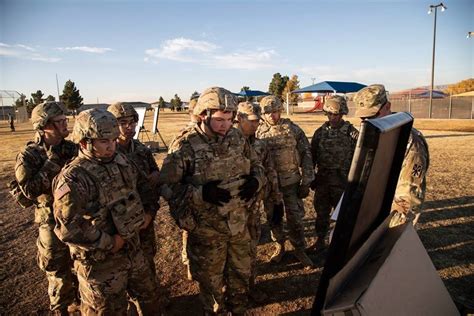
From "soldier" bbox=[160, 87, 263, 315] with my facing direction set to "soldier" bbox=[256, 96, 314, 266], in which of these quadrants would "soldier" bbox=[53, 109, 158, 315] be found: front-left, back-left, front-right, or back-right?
back-left

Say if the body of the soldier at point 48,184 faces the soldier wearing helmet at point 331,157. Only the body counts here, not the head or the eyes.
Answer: yes

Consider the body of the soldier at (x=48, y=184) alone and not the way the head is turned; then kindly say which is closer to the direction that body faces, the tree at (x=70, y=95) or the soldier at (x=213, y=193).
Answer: the soldier

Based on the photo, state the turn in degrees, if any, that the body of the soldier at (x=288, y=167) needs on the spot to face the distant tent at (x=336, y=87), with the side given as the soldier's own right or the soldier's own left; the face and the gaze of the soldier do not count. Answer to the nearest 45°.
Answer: approximately 180°

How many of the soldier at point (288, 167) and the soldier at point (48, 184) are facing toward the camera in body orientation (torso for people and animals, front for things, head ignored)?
1

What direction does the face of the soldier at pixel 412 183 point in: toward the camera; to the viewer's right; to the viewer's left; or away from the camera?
to the viewer's left

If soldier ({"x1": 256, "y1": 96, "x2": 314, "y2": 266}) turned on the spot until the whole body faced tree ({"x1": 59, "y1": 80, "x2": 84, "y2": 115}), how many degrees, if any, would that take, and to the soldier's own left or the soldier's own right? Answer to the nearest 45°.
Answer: approximately 135° to the soldier's own right

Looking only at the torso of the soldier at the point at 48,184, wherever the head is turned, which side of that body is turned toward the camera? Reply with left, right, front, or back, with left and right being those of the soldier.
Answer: right

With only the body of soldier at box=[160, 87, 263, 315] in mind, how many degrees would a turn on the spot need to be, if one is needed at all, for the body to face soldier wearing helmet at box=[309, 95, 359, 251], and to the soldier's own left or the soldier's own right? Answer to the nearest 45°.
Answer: approximately 90° to the soldier's own left

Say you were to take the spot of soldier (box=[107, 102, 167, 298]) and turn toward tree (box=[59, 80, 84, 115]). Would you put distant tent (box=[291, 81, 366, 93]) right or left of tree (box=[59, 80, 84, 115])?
right

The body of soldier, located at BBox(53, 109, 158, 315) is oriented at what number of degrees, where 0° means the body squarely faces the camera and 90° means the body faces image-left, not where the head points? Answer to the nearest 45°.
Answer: approximately 315°
